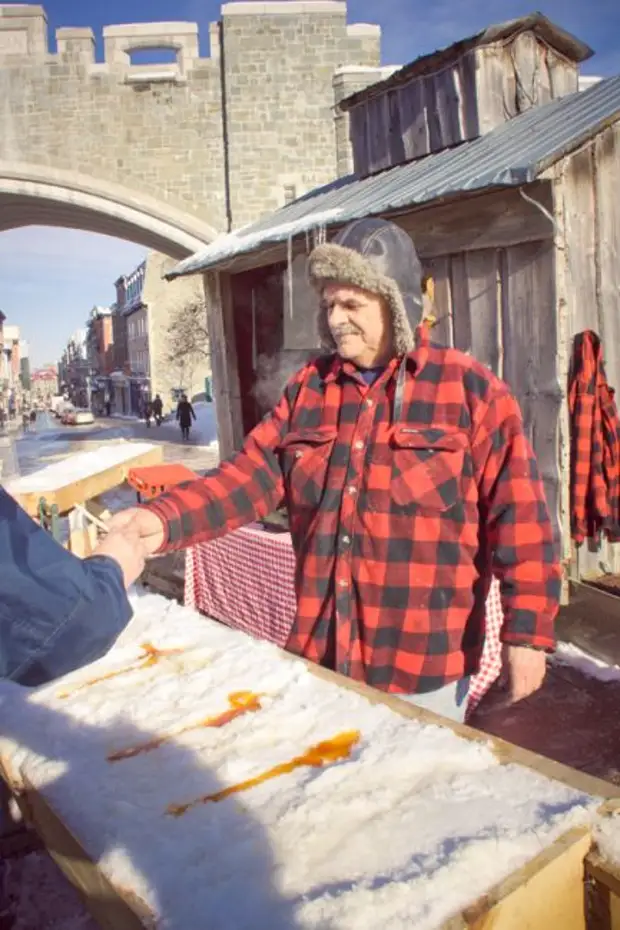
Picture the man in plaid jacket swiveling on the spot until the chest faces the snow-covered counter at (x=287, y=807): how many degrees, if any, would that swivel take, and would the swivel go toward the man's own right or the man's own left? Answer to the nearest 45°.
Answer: approximately 45° to the man's own left

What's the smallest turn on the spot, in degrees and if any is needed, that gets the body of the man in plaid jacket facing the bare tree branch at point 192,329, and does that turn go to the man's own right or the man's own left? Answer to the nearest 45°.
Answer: approximately 135° to the man's own right

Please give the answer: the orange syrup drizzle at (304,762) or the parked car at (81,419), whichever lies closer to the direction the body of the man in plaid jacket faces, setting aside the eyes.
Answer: the orange syrup drizzle

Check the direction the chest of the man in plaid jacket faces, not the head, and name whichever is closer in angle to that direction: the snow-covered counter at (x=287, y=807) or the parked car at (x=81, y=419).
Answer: the snow-covered counter

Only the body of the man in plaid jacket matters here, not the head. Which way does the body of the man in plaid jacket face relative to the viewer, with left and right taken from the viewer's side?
facing the viewer and to the left of the viewer

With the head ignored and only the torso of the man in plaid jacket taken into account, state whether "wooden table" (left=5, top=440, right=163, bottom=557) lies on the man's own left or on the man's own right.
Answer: on the man's own right

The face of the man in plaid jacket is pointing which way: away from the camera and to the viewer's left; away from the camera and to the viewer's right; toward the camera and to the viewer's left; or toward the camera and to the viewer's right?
toward the camera and to the viewer's left

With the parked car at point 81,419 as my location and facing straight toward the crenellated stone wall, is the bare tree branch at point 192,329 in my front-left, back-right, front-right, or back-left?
front-left

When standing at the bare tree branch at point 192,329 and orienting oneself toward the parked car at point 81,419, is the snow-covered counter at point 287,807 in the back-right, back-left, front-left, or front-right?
back-left

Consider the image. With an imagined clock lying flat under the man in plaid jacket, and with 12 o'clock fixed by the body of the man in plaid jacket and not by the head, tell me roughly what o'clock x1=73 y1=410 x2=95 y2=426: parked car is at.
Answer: The parked car is roughly at 4 o'clock from the man in plaid jacket.
